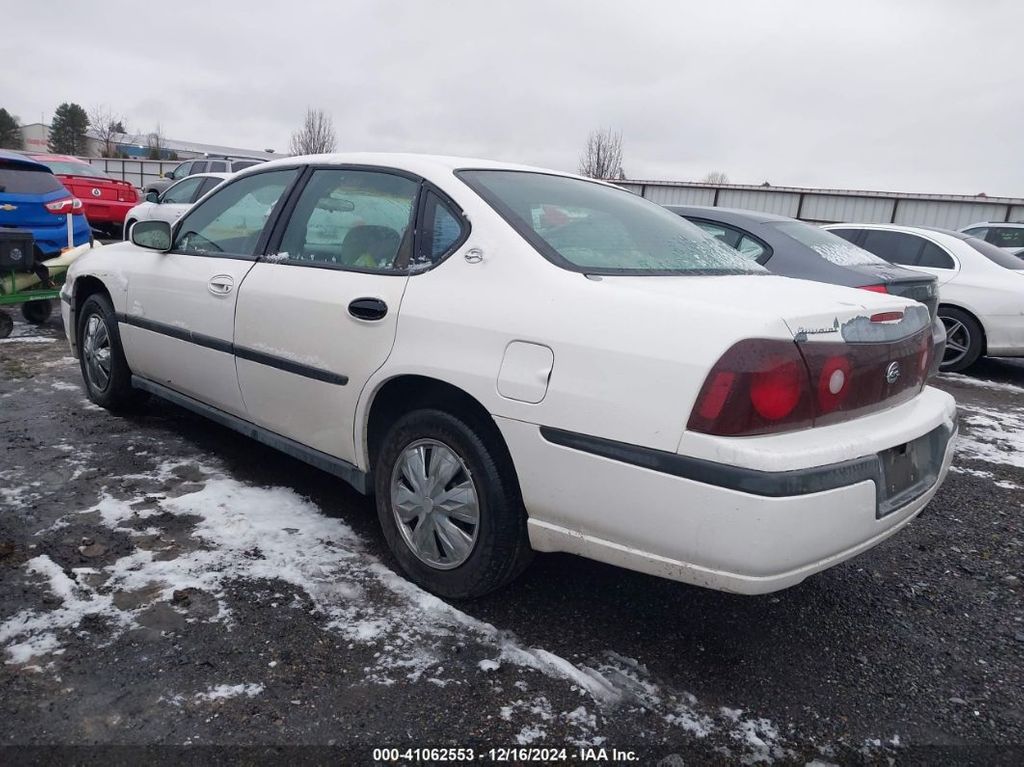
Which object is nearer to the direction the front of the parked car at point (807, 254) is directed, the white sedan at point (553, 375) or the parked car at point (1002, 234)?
the parked car

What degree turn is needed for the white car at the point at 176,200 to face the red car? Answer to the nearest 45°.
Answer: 0° — it already faces it

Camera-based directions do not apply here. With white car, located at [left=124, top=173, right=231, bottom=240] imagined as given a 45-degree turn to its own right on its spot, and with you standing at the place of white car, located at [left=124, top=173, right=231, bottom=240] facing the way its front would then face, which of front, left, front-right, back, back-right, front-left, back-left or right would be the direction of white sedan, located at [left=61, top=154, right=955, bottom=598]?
back

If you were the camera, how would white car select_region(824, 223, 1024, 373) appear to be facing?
facing away from the viewer and to the left of the viewer

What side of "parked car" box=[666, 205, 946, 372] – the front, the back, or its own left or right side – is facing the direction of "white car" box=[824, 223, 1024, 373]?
right

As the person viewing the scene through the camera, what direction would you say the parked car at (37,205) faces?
facing away from the viewer

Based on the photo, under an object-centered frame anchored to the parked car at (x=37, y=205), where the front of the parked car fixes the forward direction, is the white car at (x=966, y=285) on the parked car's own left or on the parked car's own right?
on the parked car's own right

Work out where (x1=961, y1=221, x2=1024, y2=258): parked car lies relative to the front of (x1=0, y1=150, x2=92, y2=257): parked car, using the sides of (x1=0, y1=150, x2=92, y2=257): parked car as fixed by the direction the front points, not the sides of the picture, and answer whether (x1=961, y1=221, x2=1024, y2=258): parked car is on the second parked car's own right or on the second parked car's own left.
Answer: on the second parked car's own right

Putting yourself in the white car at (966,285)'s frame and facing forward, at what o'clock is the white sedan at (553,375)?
The white sedan is roughly at 8 o'clock from the white car.

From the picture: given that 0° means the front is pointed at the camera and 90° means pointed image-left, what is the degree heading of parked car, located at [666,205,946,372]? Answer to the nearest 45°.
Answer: approximately 135°

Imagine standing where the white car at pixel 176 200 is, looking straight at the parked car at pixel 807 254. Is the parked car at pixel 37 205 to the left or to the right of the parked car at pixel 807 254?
right

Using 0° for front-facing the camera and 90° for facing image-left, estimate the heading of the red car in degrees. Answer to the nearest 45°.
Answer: approximately 135°
